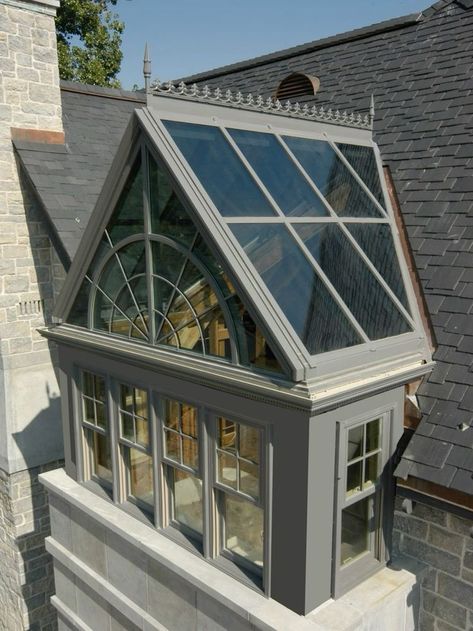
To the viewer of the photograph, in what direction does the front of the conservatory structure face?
facing the viewer and to the left of the viewer
